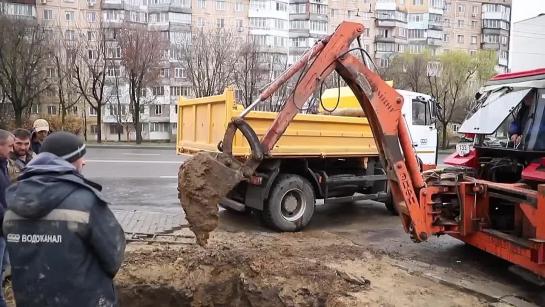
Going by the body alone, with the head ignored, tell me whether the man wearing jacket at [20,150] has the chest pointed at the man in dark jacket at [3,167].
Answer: no

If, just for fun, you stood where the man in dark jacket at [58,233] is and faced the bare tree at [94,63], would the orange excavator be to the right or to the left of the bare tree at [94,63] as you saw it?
right

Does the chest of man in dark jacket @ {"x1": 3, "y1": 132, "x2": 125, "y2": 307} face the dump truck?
yes

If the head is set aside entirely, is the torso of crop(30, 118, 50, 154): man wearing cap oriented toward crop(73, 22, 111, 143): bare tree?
no

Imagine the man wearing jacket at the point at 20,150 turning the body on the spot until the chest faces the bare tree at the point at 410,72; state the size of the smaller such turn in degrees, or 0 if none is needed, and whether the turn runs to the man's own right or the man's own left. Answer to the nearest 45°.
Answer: approximately 90° to the man's own left

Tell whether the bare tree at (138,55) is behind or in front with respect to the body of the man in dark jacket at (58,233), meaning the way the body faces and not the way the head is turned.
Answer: in front

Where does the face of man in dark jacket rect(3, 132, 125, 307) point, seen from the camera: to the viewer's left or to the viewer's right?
to the viewer's right

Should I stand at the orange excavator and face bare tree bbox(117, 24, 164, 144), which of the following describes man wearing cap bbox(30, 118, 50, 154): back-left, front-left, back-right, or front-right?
front-left

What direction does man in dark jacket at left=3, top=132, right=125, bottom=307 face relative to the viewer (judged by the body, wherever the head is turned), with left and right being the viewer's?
facing away from the viewer and to the right of the viewer

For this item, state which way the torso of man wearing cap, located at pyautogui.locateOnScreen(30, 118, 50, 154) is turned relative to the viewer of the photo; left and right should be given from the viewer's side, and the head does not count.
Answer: facing the viewer and to the right of the viewer
